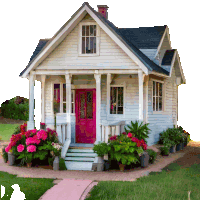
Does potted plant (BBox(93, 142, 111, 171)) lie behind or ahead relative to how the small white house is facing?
ahead

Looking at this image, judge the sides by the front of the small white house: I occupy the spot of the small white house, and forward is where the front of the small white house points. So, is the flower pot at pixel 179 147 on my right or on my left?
on my left

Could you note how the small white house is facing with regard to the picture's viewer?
facing the viewer

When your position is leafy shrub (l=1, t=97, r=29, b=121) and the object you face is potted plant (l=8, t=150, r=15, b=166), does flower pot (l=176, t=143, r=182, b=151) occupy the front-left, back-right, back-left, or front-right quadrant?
front-left

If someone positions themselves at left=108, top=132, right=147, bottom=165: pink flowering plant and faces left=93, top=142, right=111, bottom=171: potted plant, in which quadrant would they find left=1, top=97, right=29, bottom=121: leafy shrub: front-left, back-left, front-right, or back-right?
front-right

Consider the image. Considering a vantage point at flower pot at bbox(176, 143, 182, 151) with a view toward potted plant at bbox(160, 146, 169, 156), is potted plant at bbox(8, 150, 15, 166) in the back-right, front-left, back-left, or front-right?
front-right

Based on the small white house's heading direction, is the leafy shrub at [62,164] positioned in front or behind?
in front

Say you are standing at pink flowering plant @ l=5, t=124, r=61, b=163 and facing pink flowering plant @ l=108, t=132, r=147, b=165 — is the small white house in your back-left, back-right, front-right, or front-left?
front-left

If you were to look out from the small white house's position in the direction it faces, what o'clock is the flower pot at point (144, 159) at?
The flower pot is roughly at 11 o'clock from the small white house.

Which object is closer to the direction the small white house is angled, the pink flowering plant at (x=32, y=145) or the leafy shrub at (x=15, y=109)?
the pink flowering plant
